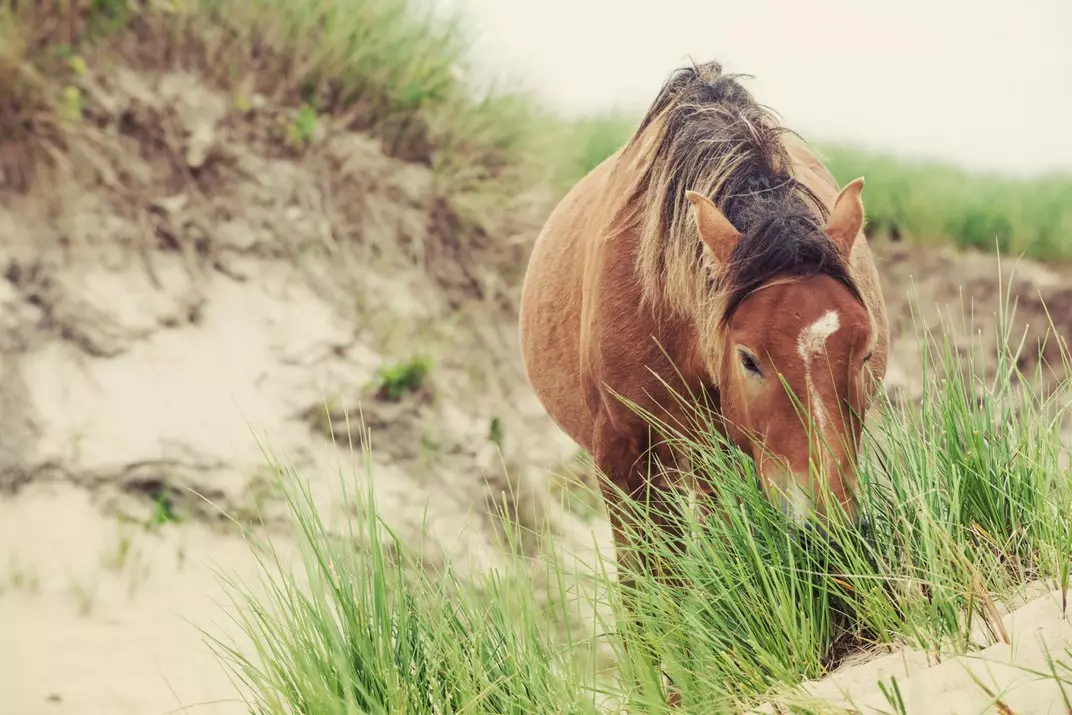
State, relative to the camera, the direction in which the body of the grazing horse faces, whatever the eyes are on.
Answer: toward the camera

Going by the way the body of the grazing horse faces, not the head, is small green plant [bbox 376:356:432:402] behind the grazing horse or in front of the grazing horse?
behind

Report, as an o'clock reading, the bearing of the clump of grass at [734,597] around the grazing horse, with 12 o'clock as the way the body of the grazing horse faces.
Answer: The clump of grass is roughly at 12 o'clock from the grazing horse.

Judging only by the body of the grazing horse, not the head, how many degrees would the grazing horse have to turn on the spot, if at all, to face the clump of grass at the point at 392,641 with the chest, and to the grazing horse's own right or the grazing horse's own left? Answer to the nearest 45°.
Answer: approximately 45° to the grazing horse's own right

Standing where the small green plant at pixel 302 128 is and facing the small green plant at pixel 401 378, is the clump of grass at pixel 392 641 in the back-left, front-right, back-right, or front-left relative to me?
front-right

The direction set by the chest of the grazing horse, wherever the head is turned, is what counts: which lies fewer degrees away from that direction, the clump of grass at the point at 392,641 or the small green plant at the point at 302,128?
the clump of grass

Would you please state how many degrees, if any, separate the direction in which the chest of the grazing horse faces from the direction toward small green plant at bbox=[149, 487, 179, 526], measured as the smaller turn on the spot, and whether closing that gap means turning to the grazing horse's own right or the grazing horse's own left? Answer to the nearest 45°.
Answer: approximately 135° to the grazing horse's own right

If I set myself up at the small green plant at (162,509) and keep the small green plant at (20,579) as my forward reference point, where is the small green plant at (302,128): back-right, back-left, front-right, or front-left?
back-right
